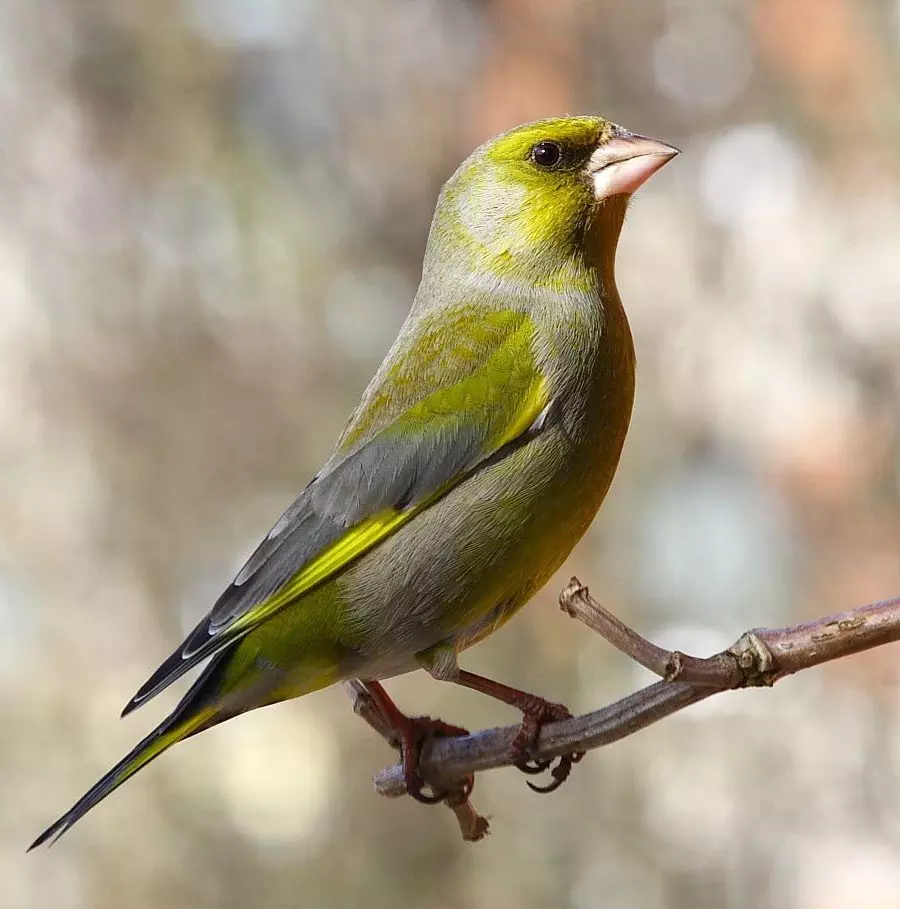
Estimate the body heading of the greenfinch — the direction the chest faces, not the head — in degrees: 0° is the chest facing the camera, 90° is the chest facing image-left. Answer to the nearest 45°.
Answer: approximately 270°
